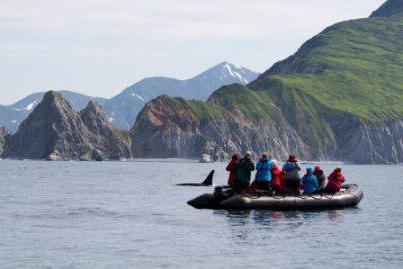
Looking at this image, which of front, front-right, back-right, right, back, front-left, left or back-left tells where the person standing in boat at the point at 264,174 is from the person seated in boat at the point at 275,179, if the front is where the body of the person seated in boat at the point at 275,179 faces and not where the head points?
left

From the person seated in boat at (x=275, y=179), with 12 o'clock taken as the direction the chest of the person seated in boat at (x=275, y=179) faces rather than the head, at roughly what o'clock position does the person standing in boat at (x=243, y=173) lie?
the person standing in boat at (x=243, y=173) is roughly at 10 o'clock from the person seated in boat at (x=275, y=179).

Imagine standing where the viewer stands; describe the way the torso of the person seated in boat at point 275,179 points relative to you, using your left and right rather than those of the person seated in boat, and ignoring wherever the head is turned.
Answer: facing away from the viewer and to the left of the viewer
